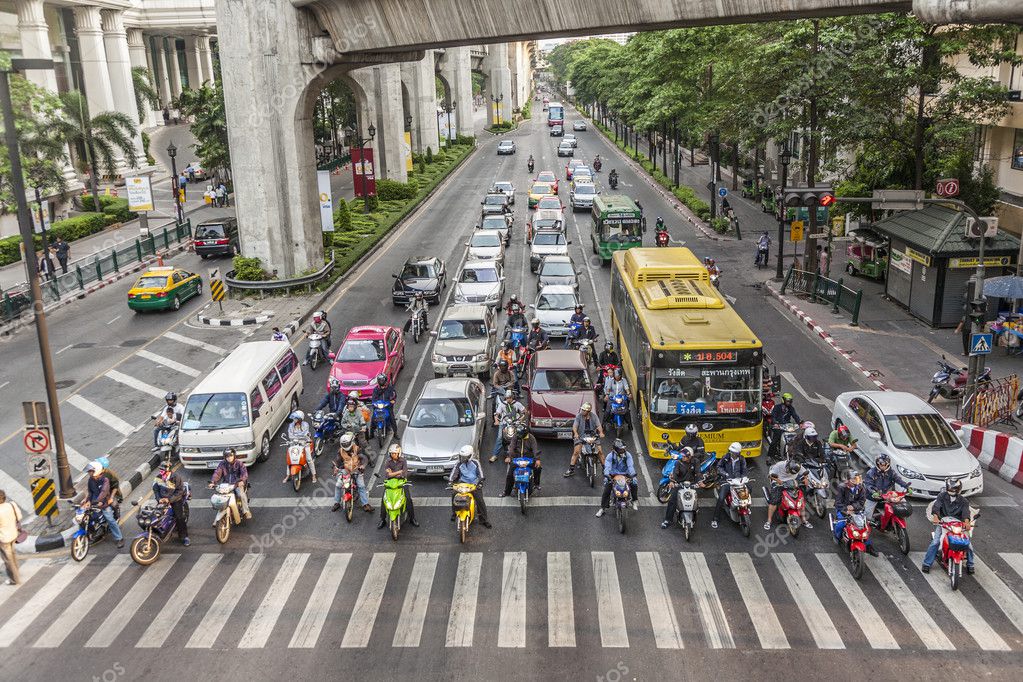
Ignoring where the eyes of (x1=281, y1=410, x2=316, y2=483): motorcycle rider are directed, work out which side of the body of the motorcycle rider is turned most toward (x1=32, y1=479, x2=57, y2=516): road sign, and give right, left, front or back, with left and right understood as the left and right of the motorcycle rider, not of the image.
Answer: right

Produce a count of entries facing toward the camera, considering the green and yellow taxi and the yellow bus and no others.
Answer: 1

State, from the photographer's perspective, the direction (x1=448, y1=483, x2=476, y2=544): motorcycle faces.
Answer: facing the viewer

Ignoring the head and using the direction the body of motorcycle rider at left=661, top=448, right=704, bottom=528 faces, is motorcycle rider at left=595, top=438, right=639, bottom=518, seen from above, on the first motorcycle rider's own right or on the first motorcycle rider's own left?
on the first motorcycle rider's own right

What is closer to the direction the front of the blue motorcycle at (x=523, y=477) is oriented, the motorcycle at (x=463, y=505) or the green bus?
the motorcycle

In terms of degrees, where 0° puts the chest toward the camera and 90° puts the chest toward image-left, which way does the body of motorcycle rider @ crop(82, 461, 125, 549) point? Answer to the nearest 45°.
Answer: approximately 45°

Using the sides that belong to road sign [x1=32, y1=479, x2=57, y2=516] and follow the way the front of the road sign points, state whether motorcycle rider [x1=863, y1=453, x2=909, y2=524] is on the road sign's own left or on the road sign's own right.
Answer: on the road sign's own left

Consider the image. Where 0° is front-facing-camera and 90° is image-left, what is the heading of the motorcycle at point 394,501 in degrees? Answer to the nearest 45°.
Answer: approximately 0°

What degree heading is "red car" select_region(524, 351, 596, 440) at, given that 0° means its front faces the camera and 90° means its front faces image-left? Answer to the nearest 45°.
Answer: approximately 0°

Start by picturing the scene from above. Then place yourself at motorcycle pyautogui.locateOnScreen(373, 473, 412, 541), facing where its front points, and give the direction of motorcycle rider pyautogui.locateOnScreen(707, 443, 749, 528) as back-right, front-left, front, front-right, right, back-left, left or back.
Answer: left

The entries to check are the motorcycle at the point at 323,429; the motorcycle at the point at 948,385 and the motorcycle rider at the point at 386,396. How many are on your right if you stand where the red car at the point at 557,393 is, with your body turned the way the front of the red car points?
2

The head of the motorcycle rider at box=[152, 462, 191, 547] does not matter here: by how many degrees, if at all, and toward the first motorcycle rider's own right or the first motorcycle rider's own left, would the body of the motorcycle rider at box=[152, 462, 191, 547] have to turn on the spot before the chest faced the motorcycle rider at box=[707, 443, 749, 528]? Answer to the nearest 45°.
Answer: approximately 135° to the first motorcycle rider's own left

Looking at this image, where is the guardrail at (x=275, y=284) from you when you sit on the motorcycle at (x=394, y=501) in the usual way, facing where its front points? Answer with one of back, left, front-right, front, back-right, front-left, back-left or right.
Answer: back

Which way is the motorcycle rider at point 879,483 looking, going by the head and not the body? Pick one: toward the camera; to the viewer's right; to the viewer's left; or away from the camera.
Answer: toward the camera

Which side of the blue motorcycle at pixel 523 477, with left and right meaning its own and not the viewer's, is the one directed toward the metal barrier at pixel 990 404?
left

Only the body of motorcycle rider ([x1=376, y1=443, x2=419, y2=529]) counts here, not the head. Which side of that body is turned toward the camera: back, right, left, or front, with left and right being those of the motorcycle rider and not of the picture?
front

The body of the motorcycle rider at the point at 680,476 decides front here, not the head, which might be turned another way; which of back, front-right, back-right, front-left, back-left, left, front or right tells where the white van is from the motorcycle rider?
right

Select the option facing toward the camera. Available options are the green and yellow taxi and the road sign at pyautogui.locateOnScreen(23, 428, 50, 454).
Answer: the road sign

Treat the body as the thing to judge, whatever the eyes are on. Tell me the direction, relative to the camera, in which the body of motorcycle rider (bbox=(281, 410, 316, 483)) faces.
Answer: toward the camera

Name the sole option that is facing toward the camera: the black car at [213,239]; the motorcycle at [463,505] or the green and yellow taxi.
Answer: the motorcycle
